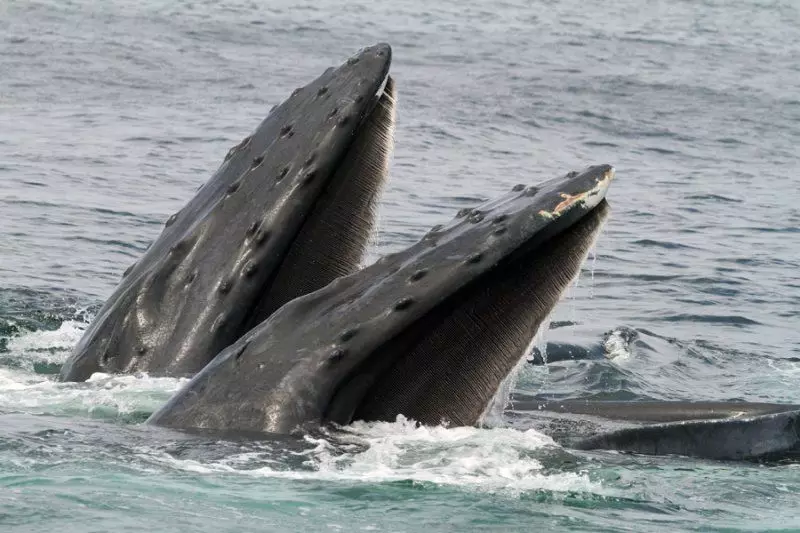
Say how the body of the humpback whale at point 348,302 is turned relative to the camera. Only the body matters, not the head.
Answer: to the viewer's right

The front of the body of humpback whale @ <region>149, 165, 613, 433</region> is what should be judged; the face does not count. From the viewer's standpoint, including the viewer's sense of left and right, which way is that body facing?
facing to the right of the viewer

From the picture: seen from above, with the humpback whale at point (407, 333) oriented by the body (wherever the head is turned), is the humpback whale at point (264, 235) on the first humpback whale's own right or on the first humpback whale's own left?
on the first humpback whale's own left
